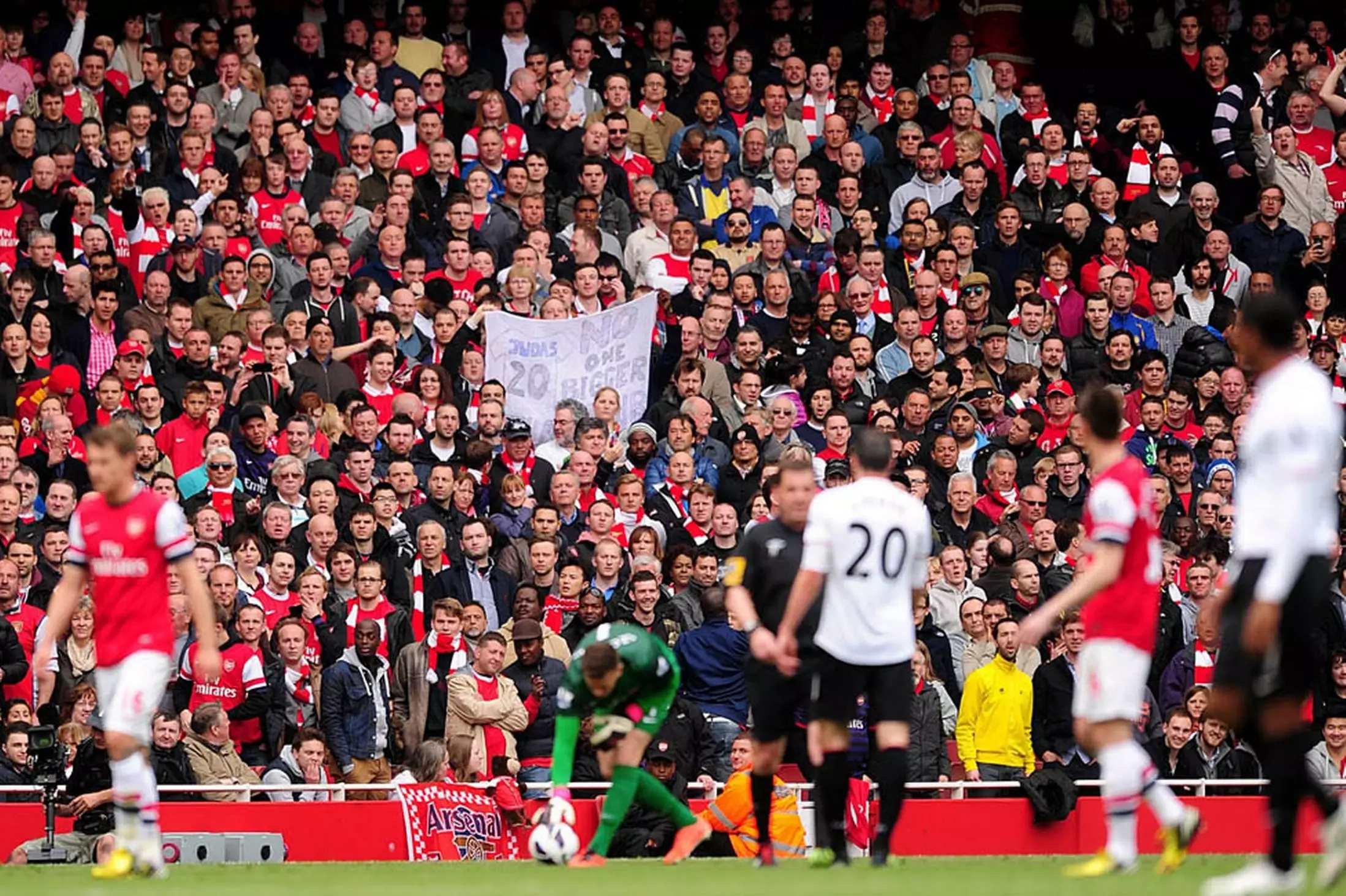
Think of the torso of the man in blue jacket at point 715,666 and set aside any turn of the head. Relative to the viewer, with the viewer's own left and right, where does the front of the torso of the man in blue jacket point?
facing away from the viewer

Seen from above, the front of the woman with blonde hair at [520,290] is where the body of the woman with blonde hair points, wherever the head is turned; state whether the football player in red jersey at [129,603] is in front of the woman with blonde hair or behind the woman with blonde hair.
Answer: in front

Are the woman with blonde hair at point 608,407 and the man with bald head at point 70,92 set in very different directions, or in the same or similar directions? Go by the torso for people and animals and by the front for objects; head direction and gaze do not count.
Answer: same or similar directions

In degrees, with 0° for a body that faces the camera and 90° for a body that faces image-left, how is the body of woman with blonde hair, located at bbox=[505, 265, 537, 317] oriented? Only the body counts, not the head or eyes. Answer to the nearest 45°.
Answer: approximately 0°

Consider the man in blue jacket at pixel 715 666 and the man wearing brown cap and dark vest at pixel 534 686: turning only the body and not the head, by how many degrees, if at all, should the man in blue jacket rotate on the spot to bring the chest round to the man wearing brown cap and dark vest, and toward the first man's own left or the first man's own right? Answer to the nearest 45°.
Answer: approximately 90° to the first man's own left

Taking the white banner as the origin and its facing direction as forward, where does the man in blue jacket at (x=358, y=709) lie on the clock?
The man in blue jacket is roughly at 1 o'clock from the white banner.

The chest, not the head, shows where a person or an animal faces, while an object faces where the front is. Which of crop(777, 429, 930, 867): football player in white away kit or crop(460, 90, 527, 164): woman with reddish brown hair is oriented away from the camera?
the football player in white away kit

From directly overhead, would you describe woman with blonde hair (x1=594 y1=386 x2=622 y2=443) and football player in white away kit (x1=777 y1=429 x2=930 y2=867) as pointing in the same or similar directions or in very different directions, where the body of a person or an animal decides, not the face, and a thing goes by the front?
very different directions

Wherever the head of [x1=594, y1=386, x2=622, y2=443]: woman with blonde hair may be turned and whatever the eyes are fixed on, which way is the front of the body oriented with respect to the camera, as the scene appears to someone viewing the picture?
toward the camera

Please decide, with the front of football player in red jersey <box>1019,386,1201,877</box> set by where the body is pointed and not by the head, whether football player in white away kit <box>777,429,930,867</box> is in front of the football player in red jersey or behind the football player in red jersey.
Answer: in front

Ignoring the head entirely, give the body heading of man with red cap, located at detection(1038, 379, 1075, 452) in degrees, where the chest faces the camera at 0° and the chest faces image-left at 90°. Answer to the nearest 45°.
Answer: approximately 45°
